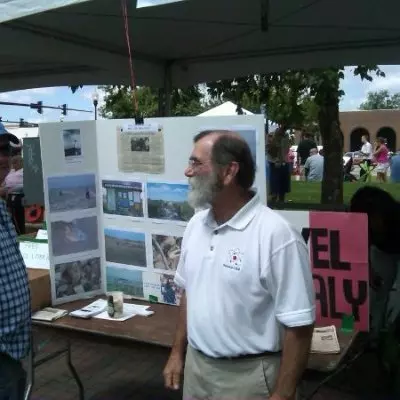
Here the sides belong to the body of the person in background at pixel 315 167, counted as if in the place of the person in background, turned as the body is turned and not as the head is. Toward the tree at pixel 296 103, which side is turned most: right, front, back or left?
back

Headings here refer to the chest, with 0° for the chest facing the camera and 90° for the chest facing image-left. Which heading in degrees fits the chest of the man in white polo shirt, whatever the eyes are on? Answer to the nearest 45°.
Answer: approximately 45°

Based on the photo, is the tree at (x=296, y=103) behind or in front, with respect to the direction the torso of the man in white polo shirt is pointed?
behind
